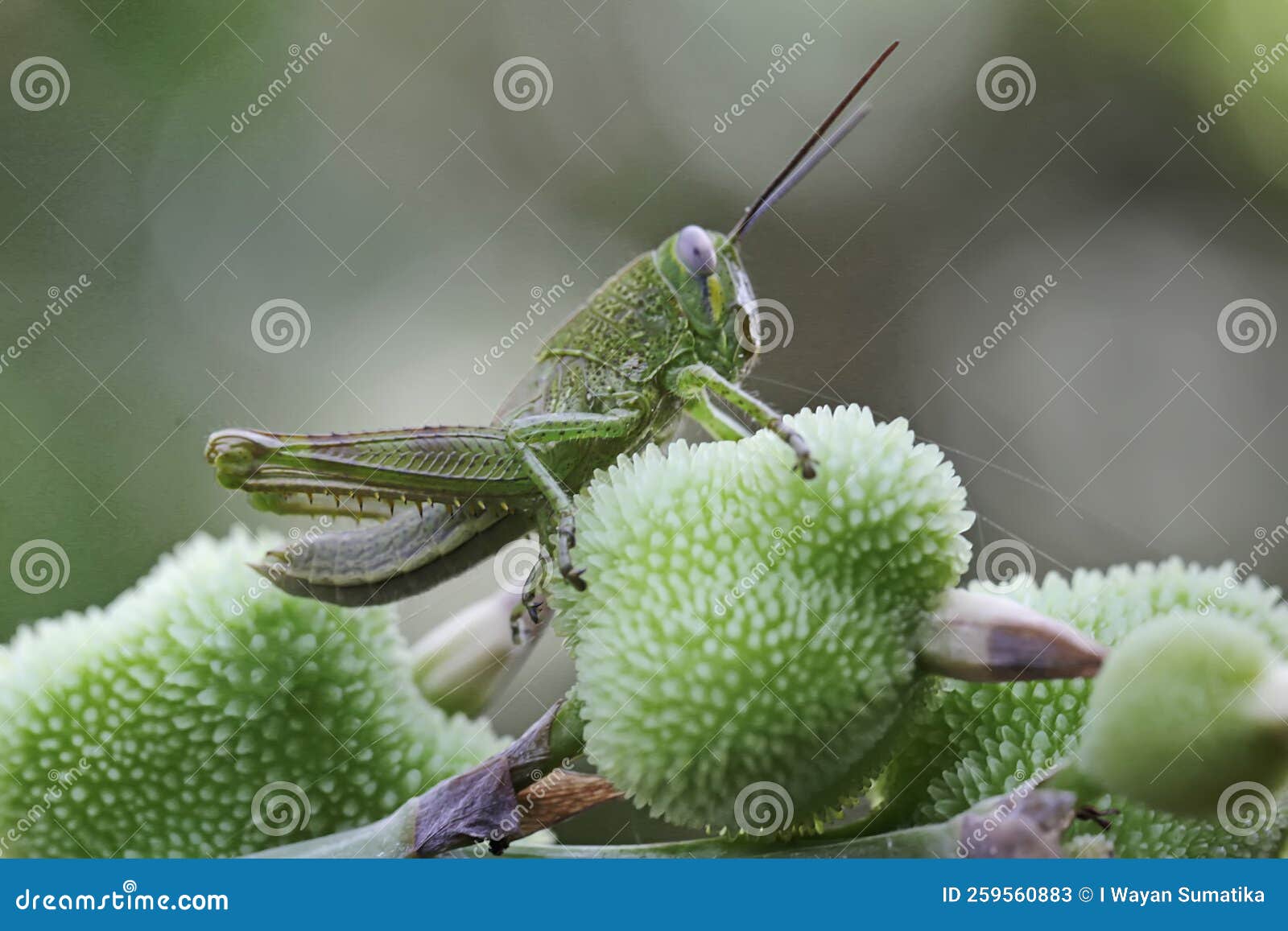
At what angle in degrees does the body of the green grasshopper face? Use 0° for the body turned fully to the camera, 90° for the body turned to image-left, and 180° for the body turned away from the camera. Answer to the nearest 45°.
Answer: approximately 270°
